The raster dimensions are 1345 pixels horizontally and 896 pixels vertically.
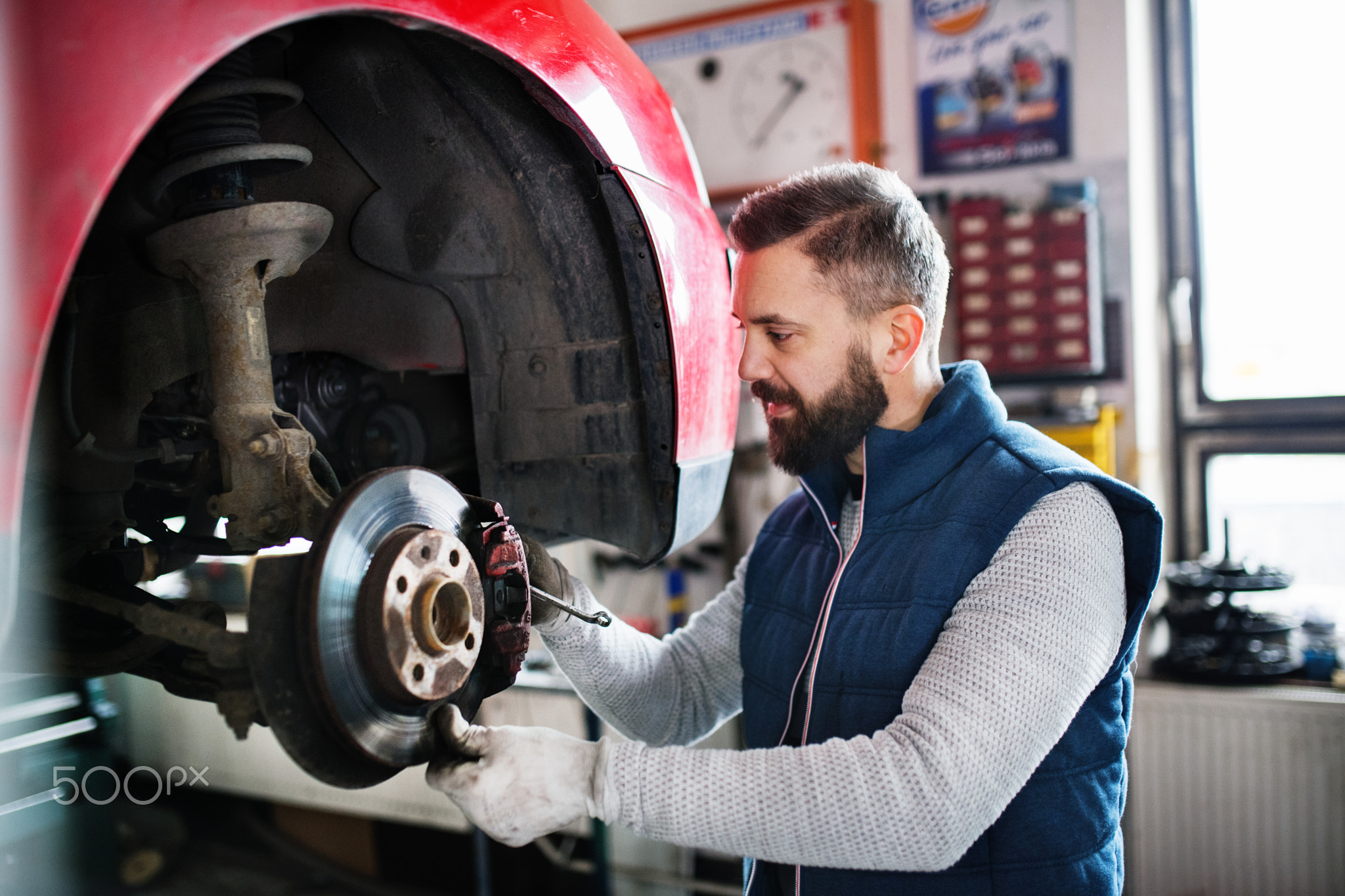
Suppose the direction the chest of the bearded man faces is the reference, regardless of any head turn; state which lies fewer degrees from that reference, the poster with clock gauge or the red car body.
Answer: the red car body

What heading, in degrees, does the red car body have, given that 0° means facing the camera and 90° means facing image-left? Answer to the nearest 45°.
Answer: approximately 225°

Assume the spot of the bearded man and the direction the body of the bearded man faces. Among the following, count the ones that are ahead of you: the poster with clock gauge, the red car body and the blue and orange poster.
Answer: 1

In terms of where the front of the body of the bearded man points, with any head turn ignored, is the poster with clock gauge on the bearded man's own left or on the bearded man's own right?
on the bearded man's own right

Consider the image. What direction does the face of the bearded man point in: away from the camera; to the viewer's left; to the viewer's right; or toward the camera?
to the viewer's left

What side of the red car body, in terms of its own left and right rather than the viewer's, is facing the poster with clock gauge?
front

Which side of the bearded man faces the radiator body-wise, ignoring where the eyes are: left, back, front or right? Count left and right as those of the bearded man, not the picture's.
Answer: back

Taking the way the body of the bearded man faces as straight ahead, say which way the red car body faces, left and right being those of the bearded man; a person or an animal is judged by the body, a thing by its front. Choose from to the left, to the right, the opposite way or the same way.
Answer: the opposite way

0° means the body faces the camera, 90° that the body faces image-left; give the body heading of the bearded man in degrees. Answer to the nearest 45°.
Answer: approximately 45°

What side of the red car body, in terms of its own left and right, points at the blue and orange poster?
front

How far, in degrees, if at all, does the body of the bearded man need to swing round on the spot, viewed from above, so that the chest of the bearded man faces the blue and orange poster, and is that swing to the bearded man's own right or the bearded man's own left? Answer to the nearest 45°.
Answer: approximately 135° to the bearded man's own right

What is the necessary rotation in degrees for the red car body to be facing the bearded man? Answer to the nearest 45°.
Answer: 0° — it already faces them

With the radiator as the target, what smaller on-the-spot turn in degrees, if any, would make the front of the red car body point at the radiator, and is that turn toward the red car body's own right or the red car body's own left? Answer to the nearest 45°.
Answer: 0° — it already faces it

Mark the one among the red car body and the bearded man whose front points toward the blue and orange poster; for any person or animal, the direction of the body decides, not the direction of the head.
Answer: the red car body

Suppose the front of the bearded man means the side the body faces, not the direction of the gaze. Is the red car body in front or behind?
in front
